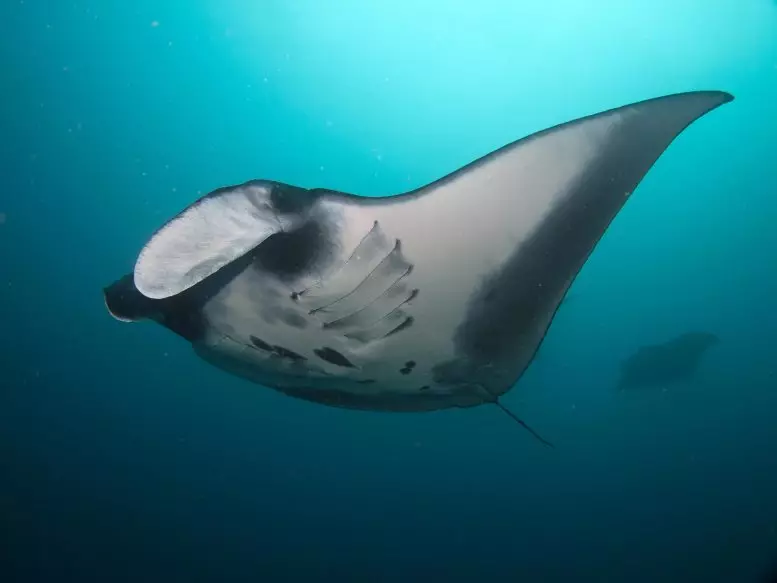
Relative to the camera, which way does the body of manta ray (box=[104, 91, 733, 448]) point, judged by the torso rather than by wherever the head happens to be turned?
to the viewer's left

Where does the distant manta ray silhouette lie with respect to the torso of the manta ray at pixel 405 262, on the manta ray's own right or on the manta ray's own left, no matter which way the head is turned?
on the manta ray's own right
